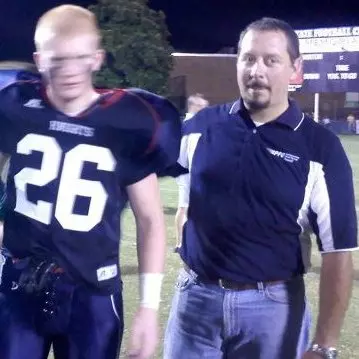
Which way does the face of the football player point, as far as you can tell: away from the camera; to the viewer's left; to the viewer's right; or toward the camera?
toward the camera

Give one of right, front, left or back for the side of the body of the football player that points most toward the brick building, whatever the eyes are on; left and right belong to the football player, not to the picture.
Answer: back

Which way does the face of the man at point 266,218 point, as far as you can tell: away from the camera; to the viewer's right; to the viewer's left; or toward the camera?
toward the camera

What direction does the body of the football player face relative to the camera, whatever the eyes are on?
toward the camera

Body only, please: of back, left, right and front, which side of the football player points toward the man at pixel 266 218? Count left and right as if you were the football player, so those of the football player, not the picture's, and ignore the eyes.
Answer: left

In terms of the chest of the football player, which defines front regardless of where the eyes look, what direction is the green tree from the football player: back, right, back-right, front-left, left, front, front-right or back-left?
back
